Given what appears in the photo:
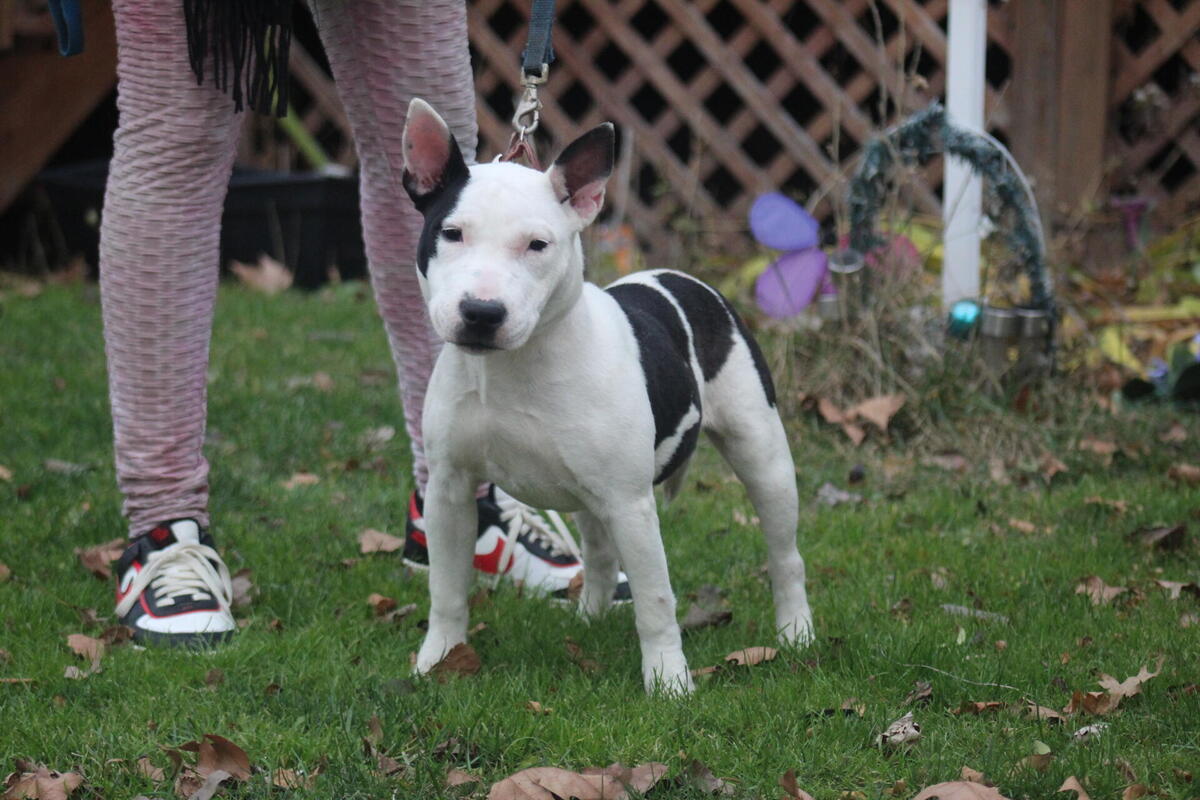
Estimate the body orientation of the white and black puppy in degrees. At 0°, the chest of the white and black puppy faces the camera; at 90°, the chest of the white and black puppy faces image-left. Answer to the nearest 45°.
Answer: approximately 45°

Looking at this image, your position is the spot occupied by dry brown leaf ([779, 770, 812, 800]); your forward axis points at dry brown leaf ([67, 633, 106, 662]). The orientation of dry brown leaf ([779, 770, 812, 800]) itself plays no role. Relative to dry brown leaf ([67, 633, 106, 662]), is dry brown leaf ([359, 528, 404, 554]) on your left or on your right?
right

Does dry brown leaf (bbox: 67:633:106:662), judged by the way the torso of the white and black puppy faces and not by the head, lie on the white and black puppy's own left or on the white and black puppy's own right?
on the white and black puppy's own right

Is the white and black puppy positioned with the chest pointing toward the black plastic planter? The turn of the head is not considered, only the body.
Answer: no

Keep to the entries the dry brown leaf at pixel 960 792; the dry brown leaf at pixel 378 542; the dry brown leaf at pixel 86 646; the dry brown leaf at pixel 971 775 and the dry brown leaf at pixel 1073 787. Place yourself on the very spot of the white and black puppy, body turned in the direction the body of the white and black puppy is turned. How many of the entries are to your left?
3

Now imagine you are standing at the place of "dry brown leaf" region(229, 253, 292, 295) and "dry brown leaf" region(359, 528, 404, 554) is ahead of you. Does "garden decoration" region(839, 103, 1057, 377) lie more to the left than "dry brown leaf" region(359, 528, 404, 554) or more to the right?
left

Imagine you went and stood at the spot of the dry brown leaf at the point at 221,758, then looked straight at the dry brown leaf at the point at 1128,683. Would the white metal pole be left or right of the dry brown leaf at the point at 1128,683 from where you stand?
left

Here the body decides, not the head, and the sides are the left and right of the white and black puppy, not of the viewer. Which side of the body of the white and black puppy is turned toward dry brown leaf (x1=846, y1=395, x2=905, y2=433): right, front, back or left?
back

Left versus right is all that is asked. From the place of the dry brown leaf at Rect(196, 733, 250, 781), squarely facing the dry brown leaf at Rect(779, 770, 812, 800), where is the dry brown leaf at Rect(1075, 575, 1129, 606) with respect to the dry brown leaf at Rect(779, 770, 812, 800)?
left

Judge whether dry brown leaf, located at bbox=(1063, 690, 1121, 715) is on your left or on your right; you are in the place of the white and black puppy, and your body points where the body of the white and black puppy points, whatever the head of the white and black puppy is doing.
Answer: on your left

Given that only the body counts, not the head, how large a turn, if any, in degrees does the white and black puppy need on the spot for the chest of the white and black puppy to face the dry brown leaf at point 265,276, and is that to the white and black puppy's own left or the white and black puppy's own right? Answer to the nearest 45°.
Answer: approximately 135° to the white and black puppy's own right

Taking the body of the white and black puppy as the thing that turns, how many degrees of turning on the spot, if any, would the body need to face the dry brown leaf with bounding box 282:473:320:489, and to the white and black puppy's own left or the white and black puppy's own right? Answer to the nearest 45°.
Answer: approximately 90° to the white and black puppy's own right

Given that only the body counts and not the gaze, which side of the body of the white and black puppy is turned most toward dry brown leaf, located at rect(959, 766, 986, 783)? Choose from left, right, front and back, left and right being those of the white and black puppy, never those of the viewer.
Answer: left

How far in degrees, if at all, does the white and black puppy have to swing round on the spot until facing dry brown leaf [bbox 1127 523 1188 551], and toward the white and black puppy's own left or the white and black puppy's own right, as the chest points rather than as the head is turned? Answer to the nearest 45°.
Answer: approximately 180°

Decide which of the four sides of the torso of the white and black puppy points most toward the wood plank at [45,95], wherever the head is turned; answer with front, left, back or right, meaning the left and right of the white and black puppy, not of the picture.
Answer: right
